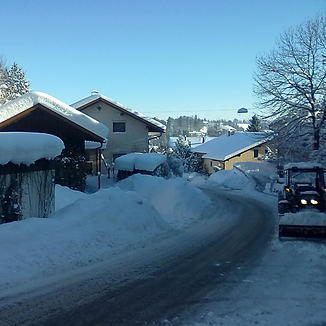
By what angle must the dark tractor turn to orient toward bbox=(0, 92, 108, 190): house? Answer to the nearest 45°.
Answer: approximately 135° to its right

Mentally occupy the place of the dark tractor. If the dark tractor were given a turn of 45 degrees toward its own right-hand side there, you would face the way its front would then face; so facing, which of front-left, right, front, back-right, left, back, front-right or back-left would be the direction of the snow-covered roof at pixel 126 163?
right

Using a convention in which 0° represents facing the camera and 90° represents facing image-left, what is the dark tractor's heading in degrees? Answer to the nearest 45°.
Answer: approximately 0°

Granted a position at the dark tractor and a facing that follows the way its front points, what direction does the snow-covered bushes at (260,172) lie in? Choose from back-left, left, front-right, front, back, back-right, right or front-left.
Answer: back

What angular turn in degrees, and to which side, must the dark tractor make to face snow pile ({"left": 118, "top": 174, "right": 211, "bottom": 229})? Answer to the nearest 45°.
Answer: approximately 135° to its right

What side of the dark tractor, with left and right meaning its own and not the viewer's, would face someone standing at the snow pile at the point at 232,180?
back

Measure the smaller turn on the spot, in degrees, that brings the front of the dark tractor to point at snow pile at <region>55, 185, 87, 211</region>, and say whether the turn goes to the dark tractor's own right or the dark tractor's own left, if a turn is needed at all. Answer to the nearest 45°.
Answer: approximately 90° to the dark tractor's own right

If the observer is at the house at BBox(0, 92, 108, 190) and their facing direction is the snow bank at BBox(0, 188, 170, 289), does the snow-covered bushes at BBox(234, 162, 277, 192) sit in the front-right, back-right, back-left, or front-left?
back-left
